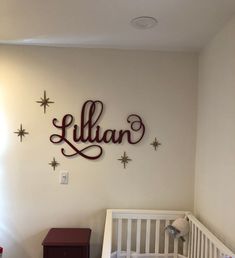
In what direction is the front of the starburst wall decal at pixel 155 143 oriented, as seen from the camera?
facing the viewer

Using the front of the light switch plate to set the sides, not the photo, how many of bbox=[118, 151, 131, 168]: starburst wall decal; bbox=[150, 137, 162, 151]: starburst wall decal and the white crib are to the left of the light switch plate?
3

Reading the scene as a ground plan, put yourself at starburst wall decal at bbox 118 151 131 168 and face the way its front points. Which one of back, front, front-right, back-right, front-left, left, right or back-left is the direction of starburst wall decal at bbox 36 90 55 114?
right

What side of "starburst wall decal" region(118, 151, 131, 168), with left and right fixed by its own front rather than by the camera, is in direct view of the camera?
front

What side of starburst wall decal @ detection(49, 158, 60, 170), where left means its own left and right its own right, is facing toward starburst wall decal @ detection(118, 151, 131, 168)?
left

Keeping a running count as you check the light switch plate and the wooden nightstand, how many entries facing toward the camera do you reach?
2

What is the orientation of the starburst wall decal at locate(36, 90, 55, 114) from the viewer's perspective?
toward the camera

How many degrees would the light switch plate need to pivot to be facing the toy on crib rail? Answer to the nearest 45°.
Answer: approximately 90° to its left

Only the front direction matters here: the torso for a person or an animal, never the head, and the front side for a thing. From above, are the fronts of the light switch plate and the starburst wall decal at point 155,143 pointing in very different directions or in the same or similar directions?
same or similar directions

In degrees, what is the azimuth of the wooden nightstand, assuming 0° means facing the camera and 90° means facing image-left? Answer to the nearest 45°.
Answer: approximately 0°

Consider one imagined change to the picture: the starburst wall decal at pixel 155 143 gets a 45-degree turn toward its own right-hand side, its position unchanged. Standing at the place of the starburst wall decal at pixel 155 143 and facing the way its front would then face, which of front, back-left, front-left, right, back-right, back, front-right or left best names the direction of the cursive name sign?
front-right

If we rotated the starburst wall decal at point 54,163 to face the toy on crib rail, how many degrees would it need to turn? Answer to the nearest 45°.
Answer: approximately 90° to its left

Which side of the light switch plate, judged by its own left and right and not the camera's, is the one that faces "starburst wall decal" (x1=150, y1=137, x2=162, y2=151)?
left

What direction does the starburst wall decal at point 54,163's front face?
toward the camera
